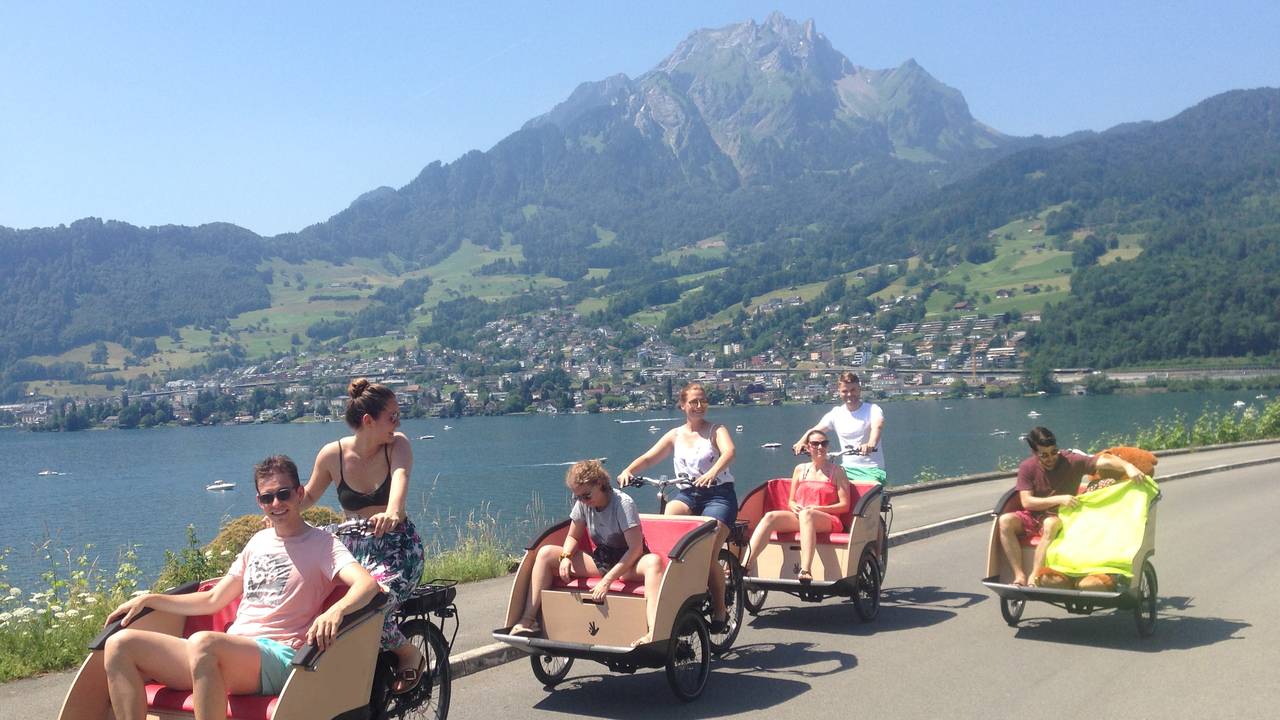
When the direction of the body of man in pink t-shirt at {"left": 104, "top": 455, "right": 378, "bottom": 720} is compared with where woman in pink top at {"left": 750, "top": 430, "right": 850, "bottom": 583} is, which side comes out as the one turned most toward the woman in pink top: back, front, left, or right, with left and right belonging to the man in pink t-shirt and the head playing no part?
back

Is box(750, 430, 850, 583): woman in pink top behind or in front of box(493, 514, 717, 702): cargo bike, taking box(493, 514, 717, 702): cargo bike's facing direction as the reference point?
behind

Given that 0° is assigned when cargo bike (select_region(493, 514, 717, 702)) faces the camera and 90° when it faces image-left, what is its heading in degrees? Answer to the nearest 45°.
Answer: approximately 45°

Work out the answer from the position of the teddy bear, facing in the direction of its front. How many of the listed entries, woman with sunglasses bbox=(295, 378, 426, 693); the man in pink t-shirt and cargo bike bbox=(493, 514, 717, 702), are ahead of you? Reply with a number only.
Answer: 3

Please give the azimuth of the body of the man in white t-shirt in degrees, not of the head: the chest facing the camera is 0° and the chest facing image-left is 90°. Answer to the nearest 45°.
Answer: approximately 45°
